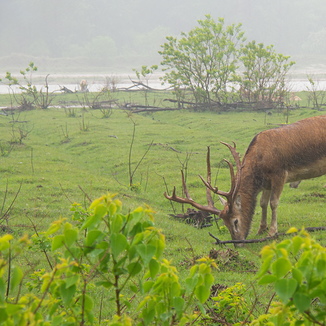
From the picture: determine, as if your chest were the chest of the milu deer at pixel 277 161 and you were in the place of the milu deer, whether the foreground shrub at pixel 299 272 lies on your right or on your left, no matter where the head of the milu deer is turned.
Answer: on your left

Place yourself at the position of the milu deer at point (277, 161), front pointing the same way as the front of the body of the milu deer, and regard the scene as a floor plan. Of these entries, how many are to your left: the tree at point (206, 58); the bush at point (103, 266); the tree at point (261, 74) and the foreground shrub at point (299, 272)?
2

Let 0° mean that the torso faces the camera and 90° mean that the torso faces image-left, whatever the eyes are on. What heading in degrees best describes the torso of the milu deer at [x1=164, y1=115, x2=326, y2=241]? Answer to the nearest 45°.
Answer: approximately 90°

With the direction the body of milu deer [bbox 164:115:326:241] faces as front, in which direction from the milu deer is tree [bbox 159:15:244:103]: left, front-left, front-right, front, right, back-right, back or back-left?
right

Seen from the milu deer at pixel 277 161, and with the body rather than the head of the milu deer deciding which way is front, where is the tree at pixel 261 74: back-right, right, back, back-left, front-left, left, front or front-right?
right
